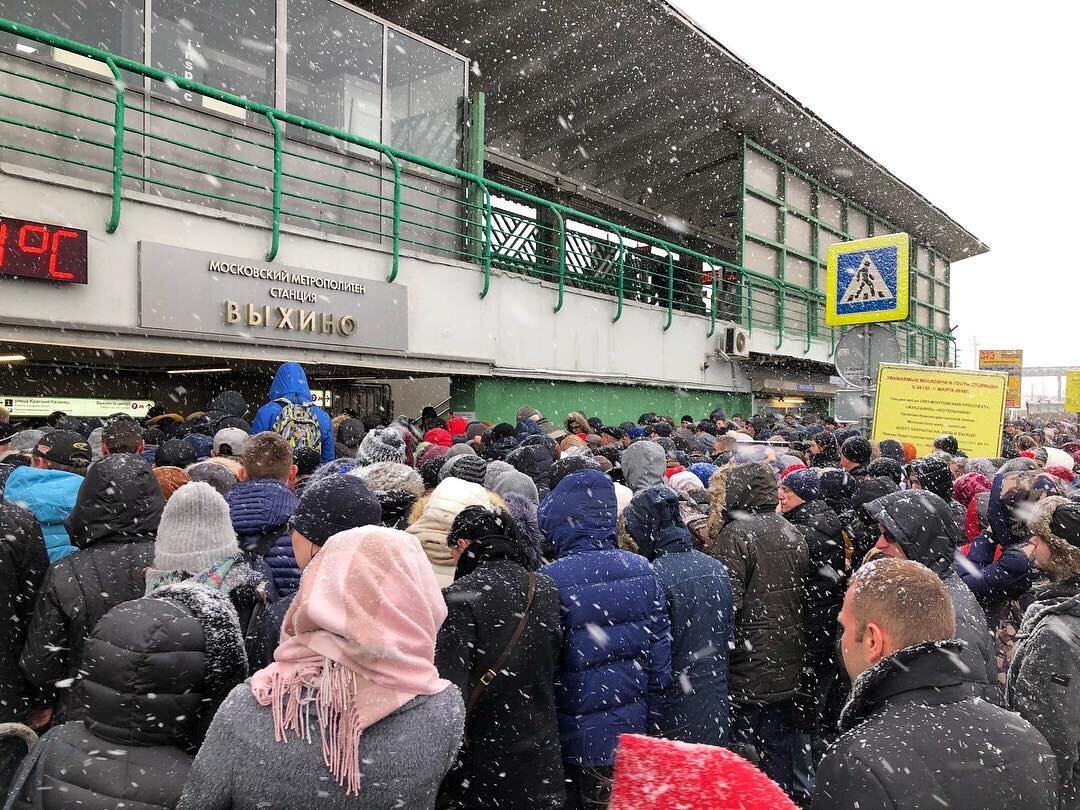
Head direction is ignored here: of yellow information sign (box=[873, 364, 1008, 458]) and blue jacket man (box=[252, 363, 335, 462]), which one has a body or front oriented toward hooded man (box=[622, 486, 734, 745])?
the yellow information sign

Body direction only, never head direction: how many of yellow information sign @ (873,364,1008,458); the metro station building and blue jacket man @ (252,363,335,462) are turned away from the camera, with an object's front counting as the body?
1

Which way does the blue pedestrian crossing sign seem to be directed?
toward the camera

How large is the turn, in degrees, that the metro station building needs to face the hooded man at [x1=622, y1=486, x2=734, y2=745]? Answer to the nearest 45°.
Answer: approximately 45° to its right

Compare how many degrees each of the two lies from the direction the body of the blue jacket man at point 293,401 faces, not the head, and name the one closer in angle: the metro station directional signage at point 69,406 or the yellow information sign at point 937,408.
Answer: the metro station directional signage

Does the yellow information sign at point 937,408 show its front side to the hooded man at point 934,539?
yes

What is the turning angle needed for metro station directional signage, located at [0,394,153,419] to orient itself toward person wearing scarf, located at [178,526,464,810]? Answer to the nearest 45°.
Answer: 0° — it already faces them

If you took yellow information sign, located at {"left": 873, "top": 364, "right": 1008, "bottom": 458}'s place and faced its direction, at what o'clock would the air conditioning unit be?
The air conditioning unit is roughly at 5 o'clock from the yellow information sign.

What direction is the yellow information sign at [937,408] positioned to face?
toward the camera

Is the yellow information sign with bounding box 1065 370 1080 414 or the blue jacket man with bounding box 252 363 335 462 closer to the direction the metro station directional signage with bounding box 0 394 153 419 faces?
the blue jacket man

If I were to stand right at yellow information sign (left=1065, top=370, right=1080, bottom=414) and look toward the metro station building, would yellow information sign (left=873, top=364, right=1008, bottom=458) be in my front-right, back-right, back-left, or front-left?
front-left

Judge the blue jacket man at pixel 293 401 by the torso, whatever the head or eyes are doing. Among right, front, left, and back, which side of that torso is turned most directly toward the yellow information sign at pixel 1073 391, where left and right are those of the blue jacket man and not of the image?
right

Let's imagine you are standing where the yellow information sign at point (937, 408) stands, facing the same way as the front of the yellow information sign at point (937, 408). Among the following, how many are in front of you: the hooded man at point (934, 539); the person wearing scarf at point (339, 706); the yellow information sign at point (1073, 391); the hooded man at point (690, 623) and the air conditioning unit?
3

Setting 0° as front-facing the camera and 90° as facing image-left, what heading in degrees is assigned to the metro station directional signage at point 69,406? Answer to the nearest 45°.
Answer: approximately 0°

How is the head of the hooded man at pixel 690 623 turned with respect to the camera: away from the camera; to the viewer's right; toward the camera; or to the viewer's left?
away from the camera

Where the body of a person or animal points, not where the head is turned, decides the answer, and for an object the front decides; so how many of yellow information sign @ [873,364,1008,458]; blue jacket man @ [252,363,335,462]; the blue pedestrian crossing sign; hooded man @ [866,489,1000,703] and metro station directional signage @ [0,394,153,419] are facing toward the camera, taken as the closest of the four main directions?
3

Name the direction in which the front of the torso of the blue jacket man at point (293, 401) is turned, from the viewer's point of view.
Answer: away from the camera

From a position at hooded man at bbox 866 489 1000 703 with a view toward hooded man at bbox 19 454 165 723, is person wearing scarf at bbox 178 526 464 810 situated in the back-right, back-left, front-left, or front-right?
front-left

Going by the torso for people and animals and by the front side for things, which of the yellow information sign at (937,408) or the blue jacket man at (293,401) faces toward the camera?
the yellow information sign

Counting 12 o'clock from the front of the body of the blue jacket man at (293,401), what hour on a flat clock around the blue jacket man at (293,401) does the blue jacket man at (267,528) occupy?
the blue jacket man at (267,528) is roughly at 6 o'clock from the blue jacket man at (293,401).

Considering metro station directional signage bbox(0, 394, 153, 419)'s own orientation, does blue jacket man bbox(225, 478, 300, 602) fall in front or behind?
in front
